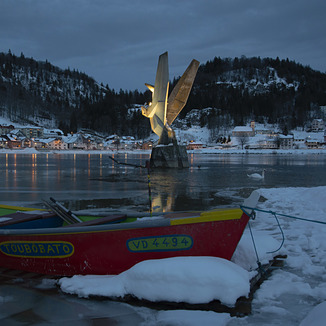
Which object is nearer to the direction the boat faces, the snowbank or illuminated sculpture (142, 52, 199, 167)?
the snowbank

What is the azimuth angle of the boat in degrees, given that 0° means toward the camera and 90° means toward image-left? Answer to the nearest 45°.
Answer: approximately 270°

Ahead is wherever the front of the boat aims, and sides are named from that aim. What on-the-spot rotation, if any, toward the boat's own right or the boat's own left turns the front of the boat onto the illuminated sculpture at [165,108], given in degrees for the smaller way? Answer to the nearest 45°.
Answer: approximately 90° to the boat's own left
